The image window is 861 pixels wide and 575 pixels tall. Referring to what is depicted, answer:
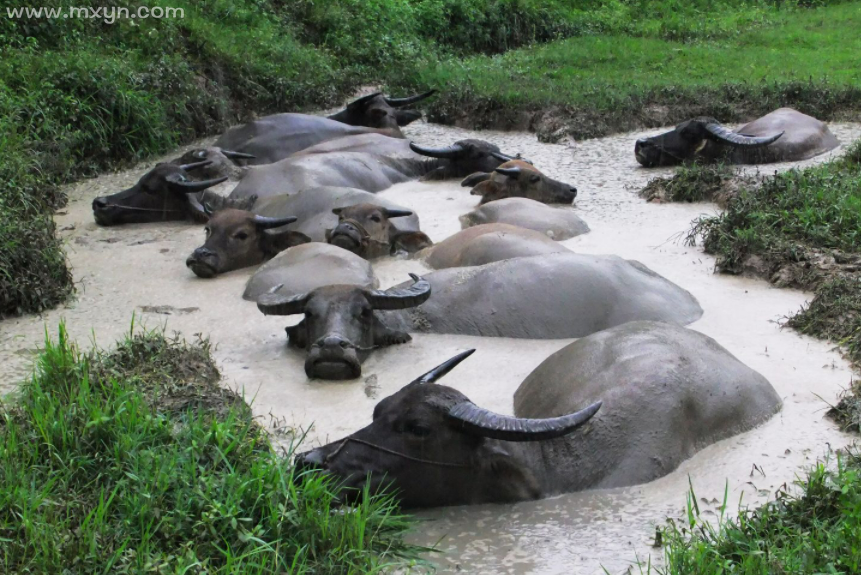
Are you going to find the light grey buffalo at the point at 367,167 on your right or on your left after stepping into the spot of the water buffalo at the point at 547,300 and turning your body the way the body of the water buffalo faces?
on your right

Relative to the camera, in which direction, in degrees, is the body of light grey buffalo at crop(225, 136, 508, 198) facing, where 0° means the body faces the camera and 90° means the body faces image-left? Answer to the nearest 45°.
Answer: approximately 270°

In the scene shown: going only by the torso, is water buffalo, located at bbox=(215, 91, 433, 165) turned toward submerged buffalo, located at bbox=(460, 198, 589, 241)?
no

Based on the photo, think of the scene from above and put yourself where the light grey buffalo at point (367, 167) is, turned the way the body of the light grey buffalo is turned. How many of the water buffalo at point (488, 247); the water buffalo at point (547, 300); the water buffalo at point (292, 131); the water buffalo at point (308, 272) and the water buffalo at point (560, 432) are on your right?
4

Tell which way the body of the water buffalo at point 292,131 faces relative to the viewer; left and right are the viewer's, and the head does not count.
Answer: facing to the right of the viewer

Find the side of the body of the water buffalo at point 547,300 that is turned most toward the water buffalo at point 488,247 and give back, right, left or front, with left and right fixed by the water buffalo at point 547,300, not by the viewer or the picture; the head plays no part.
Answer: right

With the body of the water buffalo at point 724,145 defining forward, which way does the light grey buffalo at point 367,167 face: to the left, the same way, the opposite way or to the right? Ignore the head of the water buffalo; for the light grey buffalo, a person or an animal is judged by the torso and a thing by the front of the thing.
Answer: the opposite way

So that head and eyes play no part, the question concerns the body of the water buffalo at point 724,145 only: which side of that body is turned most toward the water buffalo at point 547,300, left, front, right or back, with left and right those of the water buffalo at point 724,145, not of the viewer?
left

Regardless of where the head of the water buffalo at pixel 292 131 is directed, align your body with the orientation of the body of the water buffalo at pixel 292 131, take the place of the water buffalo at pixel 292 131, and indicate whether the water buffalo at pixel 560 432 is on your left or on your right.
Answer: on your right

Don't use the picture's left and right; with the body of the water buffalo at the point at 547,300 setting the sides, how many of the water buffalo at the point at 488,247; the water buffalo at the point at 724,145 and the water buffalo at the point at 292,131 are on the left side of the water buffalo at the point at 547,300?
0

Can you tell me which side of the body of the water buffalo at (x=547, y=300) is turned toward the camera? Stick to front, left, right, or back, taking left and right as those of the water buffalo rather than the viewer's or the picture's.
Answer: left

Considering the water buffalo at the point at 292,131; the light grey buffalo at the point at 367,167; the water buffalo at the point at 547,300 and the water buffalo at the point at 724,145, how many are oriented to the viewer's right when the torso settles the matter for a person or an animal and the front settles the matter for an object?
2

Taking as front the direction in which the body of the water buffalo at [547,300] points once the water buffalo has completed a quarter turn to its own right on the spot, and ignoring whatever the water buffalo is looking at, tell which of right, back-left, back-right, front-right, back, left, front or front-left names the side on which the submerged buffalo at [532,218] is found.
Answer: front

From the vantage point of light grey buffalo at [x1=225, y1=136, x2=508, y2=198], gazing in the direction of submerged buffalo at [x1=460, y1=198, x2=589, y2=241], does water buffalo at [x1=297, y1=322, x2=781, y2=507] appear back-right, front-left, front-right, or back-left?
front-right

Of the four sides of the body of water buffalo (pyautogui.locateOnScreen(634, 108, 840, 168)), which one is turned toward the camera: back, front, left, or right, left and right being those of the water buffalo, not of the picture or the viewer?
left
